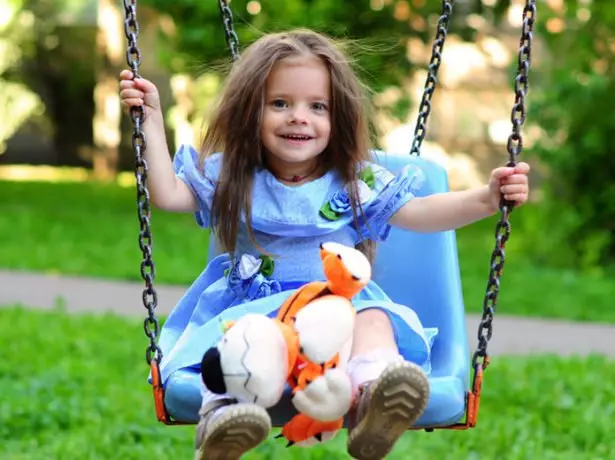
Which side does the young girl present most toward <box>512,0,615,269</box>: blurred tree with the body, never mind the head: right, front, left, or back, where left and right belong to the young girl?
back

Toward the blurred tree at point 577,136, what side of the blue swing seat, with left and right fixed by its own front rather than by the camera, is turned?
back

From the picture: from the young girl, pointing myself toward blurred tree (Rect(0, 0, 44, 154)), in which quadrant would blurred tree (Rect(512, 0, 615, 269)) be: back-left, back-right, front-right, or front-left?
front-right

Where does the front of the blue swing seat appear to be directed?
toward the camera

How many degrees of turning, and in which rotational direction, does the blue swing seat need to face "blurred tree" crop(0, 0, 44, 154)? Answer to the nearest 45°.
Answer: approximately 180°

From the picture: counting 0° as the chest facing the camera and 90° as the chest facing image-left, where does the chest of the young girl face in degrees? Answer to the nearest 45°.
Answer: approximately 0°

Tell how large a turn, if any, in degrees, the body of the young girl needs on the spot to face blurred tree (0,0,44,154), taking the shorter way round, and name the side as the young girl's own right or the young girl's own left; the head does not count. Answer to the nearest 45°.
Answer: approximately 180°

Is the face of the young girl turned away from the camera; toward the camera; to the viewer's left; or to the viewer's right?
toward the camera

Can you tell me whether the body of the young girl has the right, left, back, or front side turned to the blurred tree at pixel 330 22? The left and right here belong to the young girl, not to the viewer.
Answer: back
